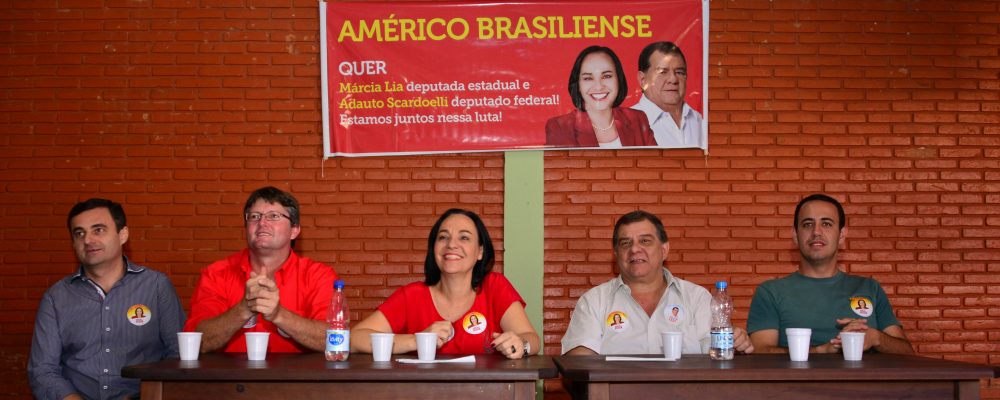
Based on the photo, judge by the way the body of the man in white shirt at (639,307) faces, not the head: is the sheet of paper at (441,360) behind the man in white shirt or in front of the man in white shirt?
in front

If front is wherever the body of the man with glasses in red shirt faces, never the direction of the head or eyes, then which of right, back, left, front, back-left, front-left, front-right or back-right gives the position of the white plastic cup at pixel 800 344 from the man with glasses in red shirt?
front-left

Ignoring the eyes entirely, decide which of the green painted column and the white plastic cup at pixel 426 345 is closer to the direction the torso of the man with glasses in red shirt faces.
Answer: the white plastic cup

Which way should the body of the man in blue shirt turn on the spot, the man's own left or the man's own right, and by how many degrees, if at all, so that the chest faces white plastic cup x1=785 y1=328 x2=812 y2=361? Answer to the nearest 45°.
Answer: approximately 45° to the man's own left

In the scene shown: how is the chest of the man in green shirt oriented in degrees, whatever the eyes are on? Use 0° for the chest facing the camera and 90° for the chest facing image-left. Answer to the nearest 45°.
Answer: approximately 0°

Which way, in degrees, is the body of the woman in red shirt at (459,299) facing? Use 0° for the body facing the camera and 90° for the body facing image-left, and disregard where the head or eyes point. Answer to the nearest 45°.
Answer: approximately 0°

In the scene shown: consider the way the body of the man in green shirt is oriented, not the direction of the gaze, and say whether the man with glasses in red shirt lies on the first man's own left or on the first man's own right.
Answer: on the first man's own right

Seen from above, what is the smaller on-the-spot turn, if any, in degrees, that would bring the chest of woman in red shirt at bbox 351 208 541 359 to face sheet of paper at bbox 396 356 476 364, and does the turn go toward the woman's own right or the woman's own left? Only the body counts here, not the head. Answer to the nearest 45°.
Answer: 0° — they already face it

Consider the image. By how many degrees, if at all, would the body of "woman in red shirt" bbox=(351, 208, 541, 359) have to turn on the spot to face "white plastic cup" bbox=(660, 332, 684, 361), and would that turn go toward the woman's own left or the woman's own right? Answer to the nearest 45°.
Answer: approximately 45° to the woman's own left
